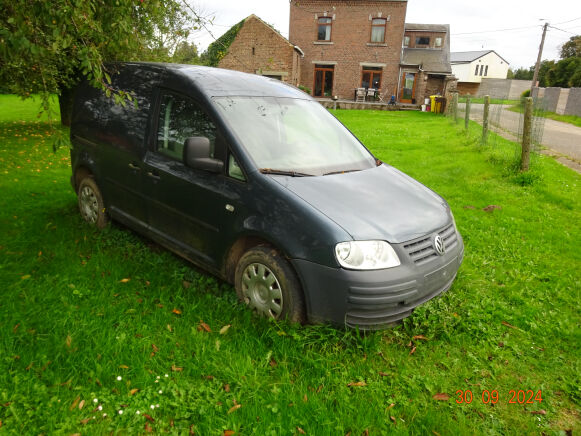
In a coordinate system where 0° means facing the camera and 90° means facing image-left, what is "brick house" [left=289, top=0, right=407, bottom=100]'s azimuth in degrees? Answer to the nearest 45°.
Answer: approximately 0°

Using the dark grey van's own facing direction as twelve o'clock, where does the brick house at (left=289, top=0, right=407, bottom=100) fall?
The brick house is roughly at 8 o'clock from the dark grey van.

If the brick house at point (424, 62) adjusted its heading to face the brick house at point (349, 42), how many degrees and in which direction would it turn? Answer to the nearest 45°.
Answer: approximately 45° to its right

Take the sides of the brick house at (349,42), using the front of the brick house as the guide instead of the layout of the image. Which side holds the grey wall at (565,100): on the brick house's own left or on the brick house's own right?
on the brick house's own left

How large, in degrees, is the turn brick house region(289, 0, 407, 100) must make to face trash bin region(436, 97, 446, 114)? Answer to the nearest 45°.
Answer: approximately 45° to its left

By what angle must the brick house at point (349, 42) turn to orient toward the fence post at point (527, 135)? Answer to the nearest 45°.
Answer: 0° — it already faces it

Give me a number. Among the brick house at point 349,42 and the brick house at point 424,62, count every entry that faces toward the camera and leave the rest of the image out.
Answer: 2
